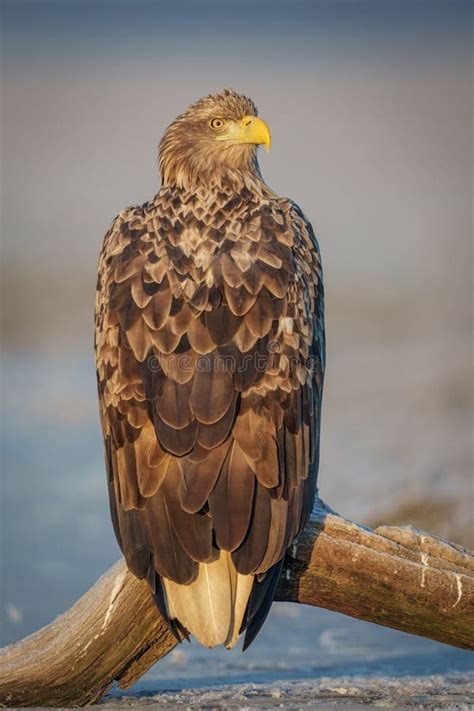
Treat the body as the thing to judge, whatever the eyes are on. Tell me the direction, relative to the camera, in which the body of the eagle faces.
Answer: away from the camera
